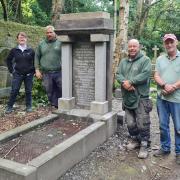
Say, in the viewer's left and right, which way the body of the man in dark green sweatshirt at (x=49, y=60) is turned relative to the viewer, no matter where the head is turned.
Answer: facing the viewer

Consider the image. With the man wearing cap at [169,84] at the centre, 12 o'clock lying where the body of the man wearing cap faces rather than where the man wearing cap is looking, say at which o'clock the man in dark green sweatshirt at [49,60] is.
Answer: The man in dark green sweatshirt is roughly at 4 o'clock from the man wearing cap.

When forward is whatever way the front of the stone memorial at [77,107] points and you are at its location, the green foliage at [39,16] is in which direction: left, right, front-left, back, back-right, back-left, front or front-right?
back-right

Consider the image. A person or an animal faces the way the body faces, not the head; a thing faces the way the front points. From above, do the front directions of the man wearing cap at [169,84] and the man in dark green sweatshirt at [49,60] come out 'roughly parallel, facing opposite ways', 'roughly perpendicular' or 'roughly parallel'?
roughly parallel

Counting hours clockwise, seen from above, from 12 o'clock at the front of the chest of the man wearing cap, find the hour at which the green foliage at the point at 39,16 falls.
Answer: The green foliage is roughly at 5 o'clock from the man wearing cap.

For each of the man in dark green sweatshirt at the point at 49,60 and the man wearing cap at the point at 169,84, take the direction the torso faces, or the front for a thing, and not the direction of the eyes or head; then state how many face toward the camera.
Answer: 2

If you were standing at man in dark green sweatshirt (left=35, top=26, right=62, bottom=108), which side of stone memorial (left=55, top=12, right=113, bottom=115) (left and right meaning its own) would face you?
right

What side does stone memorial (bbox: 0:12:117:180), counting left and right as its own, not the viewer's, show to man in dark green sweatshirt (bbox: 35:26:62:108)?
right

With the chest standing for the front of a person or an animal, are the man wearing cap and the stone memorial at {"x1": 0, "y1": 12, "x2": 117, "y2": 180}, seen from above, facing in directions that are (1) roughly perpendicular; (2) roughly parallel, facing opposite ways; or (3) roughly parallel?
roughly parallel

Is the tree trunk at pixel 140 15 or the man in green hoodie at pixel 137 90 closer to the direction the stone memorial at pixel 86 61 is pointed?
the man in green hoodie

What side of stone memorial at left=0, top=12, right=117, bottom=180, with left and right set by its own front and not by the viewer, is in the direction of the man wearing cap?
left

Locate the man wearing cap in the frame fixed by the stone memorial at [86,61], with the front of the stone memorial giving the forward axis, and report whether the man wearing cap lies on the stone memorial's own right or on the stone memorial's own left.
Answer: on the stone memorial's own left

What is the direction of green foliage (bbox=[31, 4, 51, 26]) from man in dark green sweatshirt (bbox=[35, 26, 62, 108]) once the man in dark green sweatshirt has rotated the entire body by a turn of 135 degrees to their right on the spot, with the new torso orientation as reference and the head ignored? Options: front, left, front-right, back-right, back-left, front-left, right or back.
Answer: front-right

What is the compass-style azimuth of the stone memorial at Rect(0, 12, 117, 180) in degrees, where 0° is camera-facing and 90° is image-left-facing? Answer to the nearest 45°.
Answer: approximately 45°

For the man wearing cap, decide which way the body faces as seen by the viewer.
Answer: toward the camera

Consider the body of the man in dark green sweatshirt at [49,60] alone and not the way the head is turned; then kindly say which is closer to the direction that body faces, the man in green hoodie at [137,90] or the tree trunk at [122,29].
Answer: the man in green hoodie

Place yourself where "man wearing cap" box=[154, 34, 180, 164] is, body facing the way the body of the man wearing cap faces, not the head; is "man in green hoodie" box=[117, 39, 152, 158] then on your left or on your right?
on your right

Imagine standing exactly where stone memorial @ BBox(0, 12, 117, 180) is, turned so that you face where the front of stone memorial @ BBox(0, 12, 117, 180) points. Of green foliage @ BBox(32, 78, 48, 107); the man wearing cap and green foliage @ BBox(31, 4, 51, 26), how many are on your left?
1
